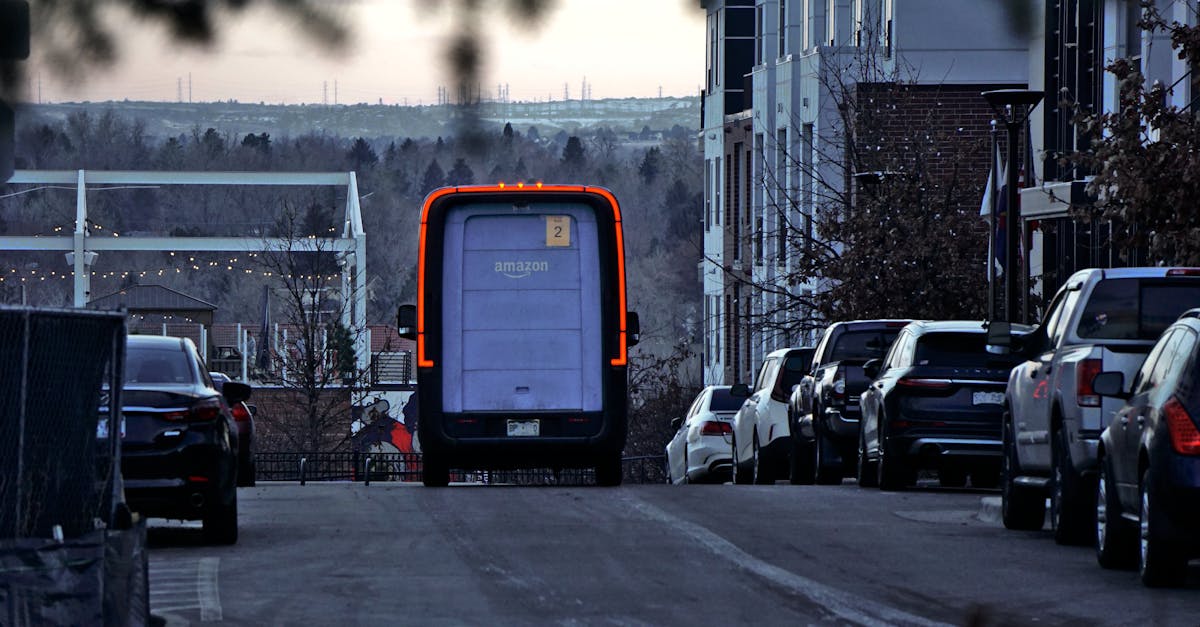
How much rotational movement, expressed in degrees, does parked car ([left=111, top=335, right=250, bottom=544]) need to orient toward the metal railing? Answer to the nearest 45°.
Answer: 0° — it already faces it

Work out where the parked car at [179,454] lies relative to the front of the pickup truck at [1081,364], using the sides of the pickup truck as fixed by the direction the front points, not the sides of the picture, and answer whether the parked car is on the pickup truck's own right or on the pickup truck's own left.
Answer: on the pickup truck's own left

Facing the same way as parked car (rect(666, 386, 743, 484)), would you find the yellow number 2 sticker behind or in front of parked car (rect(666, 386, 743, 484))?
behind

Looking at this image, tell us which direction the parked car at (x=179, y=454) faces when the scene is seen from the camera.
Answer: facing away from the viewer

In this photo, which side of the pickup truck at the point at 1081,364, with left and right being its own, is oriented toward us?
back

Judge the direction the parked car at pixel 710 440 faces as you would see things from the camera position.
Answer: facing away from the viewer

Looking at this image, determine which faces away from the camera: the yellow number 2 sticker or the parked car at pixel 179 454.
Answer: the parked car

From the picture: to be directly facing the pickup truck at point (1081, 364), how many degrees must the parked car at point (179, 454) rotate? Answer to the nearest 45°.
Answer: approximately 90° to its right

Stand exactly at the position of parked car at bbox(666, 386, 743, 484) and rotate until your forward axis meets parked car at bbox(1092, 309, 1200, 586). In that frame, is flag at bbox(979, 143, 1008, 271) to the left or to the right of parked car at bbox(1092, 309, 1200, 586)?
left

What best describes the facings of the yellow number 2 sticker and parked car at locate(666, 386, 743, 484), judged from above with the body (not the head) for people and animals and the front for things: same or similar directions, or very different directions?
very different directions

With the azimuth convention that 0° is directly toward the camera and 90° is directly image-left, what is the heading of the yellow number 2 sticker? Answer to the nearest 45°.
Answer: approximately 0°

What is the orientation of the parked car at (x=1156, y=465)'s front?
away from the camera

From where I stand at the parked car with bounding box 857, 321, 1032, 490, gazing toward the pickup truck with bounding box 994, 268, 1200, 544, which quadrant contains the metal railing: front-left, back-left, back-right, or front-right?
back-right
